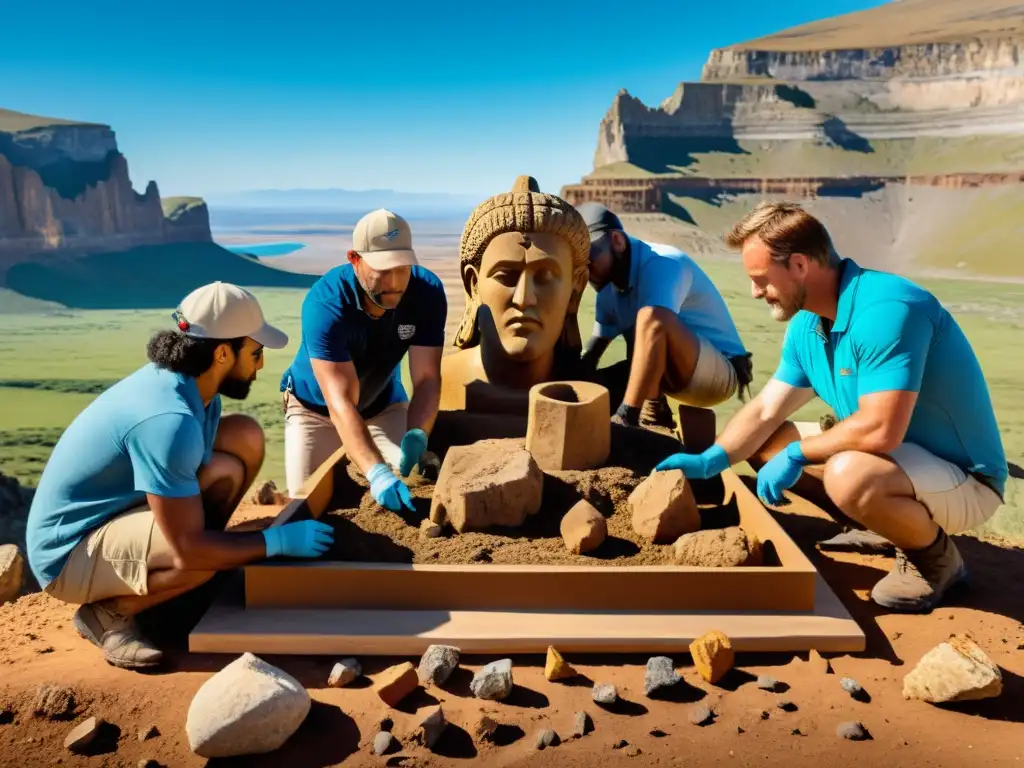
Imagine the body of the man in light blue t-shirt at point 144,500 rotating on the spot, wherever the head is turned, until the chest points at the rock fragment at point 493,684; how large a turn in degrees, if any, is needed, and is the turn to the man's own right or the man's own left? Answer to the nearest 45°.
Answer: approximately 45° to the man's own right

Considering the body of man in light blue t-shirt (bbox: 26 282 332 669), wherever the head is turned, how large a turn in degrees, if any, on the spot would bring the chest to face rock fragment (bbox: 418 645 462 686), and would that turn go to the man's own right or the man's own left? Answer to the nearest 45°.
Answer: approximately 45° to the man's own right

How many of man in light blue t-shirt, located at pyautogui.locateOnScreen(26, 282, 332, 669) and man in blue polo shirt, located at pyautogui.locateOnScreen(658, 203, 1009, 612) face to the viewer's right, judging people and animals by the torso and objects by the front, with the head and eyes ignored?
1

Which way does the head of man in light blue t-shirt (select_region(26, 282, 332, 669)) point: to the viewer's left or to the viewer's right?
to the viewer's right

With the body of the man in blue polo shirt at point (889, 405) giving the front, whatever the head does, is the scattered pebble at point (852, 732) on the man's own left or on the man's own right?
on the man's own left

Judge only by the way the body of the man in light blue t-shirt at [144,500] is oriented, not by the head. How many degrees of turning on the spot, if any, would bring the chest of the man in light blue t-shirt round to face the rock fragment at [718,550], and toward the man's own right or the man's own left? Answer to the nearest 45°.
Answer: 0° — they already face it

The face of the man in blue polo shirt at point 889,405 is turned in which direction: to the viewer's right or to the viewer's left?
to the viewer's left

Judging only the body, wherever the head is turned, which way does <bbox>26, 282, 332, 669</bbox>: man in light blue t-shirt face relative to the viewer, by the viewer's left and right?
facing to the right of the viewer

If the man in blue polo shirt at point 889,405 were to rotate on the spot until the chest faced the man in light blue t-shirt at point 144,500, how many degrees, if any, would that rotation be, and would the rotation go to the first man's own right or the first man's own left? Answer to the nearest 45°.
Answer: approximately 45° to the first man's own left

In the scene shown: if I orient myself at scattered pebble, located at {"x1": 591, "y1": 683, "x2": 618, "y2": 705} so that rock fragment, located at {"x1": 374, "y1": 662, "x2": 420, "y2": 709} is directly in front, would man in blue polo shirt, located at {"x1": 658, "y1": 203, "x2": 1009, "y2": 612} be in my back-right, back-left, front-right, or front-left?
back-right

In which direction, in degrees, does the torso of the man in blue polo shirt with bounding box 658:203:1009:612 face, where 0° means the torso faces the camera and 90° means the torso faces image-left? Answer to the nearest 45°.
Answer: approximately 90°

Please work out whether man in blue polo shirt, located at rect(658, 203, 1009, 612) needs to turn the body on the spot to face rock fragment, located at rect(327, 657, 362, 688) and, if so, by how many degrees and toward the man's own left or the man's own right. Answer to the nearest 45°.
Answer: approximately 45° to the man's own left

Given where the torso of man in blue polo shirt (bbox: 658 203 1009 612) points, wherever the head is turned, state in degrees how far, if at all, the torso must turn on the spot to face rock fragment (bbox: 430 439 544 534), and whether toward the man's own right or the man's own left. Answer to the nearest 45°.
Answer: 0° — they already face it
